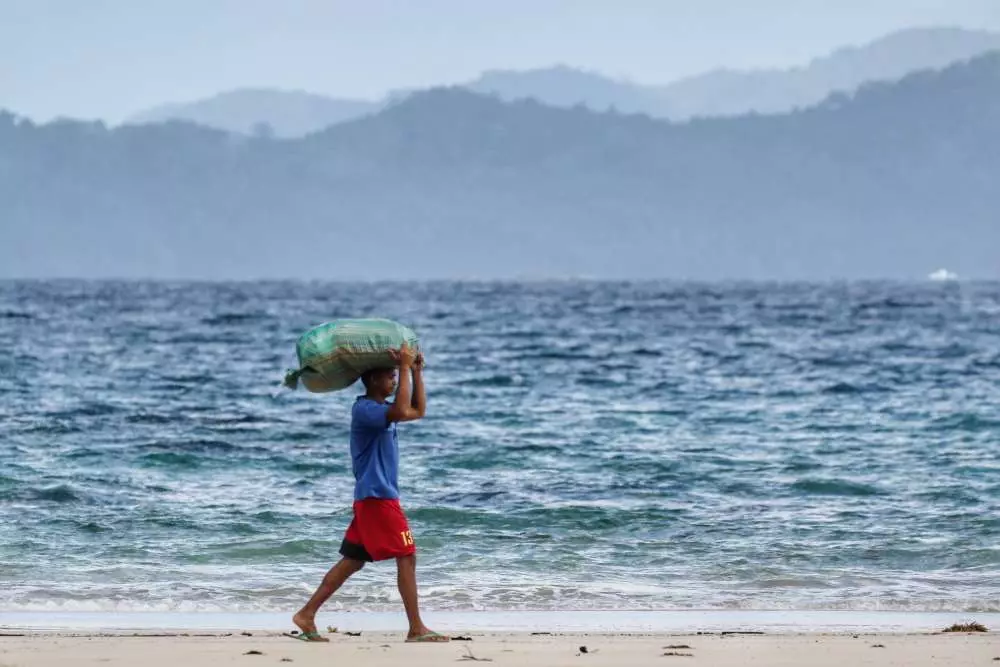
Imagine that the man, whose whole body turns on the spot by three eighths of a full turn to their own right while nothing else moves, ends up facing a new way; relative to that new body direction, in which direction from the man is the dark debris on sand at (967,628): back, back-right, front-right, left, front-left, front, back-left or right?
back-left

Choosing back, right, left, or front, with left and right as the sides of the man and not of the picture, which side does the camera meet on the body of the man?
right

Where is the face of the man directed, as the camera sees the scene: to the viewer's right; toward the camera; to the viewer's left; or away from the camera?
to the viewer's right
